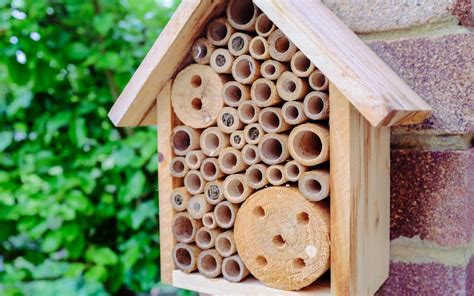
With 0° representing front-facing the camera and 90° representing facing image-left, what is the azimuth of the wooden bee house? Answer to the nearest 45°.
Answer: approximately 45°
